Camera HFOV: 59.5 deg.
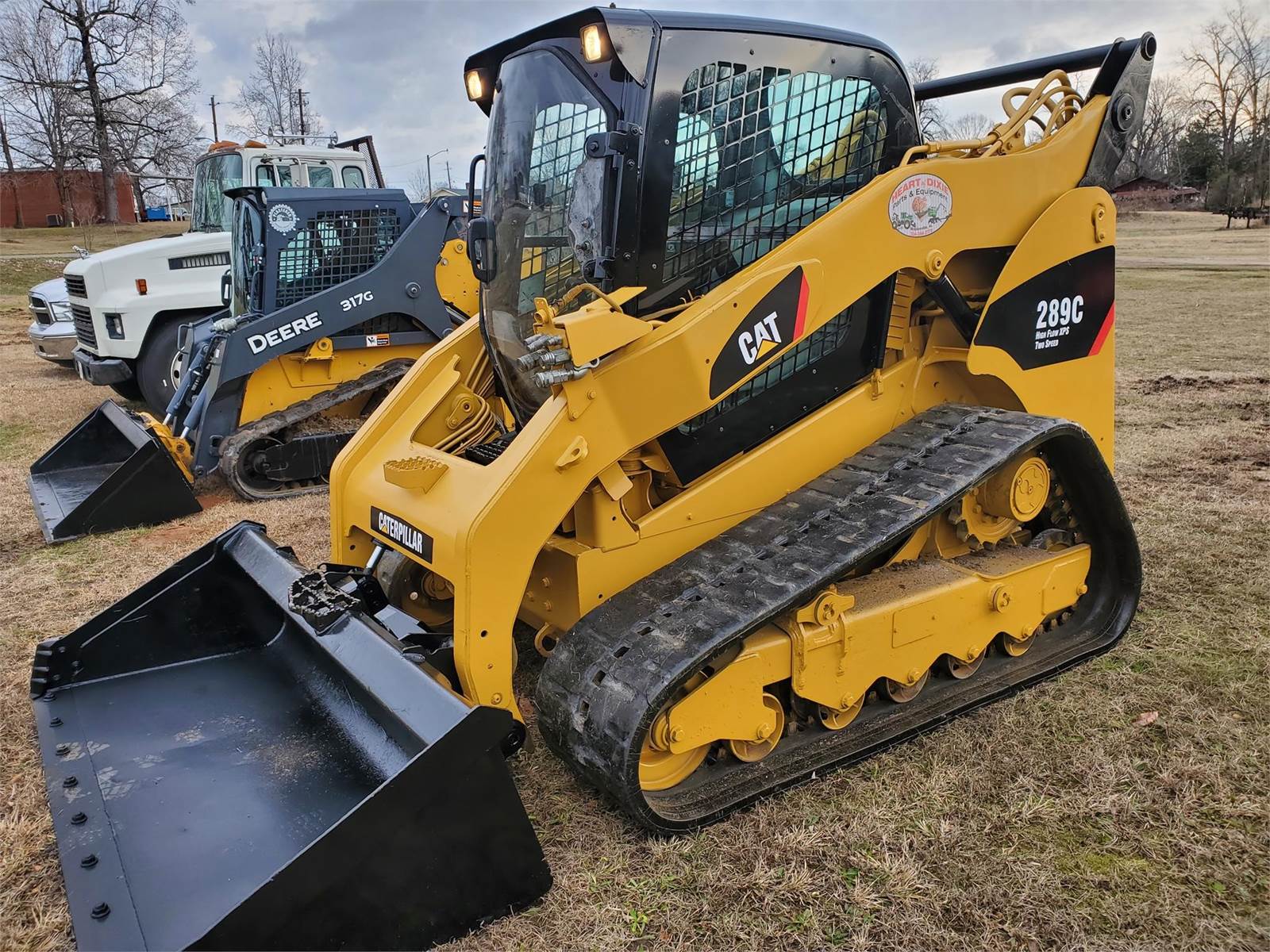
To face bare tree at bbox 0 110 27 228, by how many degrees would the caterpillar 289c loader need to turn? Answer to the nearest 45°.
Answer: approximately 90° to its right

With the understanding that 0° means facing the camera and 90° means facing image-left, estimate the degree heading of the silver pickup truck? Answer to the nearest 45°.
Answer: approximately 45°

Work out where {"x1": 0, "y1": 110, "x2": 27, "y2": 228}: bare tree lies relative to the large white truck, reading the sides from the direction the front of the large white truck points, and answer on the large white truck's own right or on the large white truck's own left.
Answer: on the large white truck's own right

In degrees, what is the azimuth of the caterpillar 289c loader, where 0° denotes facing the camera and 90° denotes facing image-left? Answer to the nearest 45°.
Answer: approximately 45°

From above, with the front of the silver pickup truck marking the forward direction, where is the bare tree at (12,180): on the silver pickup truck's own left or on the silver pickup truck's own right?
on the silver pickup truck's own right

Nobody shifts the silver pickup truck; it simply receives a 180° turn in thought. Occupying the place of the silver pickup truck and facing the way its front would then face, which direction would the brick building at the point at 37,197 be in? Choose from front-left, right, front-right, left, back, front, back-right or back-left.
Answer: front-left

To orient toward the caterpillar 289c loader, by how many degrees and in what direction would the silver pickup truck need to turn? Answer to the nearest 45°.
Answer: approximately 45° to its left

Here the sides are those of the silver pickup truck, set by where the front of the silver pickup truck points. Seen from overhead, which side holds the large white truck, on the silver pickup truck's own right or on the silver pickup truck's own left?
on the silver pickup truck's own left

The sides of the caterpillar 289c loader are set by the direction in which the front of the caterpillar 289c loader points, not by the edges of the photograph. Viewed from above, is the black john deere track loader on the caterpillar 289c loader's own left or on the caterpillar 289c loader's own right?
on the caterpillar 289c loader's own right

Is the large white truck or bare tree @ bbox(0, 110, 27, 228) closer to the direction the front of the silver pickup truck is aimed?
the large white truck

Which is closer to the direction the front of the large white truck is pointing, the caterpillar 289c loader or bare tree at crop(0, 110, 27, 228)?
the caterpillar 289c loader
